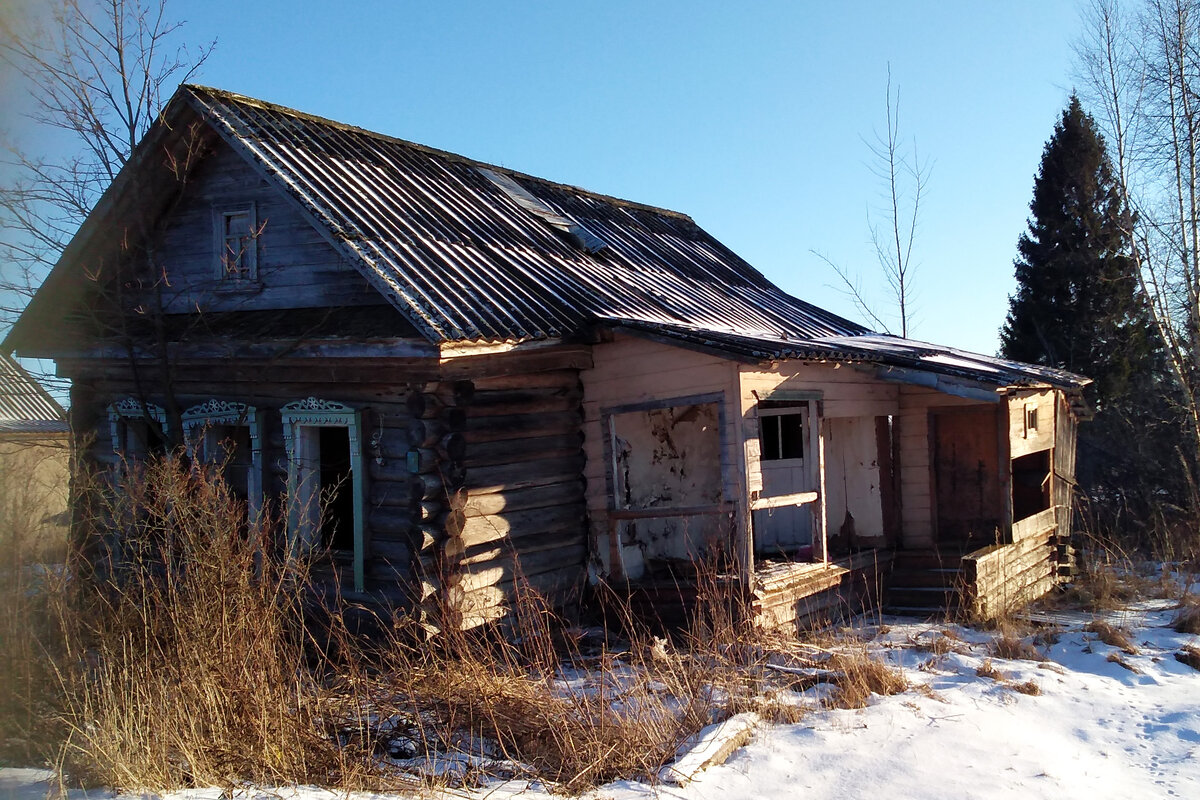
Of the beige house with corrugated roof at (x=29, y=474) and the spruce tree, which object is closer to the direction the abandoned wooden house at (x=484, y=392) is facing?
the beige house with corrugated roof

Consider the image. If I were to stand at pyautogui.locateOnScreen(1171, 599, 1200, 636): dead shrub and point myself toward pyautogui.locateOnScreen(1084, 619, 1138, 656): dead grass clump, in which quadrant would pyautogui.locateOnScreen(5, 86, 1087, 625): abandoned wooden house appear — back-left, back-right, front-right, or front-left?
front-right

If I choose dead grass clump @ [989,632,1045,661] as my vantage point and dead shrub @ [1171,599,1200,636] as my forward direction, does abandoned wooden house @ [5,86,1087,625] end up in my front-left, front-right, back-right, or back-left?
back-left

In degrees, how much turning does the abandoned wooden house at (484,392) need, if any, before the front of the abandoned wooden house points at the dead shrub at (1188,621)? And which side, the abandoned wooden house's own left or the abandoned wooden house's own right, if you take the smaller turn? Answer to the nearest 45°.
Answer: approximately 45° to the abandoned wooden house's own left

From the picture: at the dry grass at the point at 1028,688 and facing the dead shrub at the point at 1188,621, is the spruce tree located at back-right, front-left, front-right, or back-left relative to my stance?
front-left

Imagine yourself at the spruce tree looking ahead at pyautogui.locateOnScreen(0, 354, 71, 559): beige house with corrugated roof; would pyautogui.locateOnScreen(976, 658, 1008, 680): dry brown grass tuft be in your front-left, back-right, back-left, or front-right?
front-left

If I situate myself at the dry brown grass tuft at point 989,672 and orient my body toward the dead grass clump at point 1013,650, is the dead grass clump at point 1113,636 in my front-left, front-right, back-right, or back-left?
front-right

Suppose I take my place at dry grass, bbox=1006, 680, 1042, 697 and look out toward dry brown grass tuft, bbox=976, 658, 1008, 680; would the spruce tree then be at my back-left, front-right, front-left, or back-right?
front-right

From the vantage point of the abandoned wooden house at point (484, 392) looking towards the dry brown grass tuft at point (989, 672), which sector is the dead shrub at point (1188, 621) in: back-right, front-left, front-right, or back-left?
front-left
